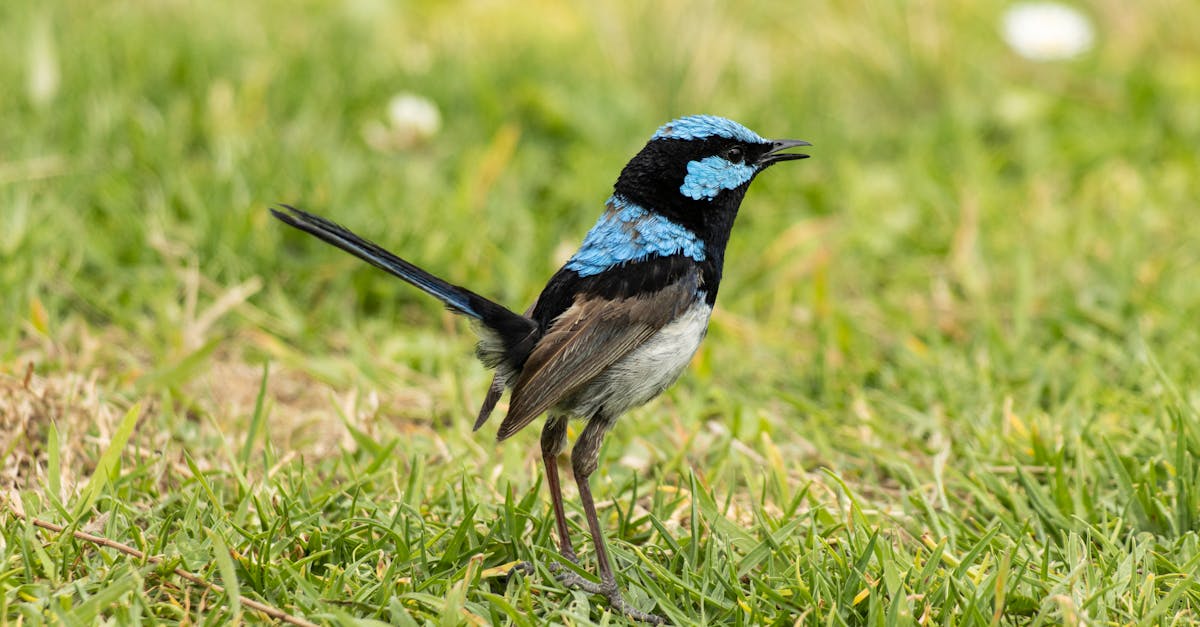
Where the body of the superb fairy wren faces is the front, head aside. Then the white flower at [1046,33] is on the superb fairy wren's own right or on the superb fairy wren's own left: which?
on the superb fairy wren's own left

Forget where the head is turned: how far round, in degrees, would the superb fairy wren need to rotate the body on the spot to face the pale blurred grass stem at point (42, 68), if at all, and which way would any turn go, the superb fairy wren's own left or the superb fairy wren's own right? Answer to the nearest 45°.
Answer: approximately 135° to the superb fairy wren's own left

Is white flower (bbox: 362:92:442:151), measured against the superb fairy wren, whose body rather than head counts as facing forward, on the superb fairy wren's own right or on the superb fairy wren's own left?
on the superb fairy wren's own left

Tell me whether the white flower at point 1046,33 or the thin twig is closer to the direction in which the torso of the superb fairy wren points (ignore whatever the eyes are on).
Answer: the white flower

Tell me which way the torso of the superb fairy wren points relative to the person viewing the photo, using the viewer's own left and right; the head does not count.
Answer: facing to the right of the viewer

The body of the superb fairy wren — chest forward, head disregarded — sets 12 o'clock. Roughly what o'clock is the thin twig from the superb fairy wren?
The thin twig is roughly at 5 o'clock from the superb fairy wren.
